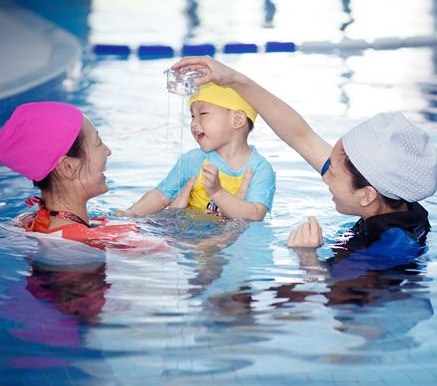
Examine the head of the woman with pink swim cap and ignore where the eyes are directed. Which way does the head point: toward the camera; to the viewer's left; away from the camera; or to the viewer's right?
to the viewer's right

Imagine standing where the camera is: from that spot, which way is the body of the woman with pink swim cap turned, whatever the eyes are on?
to the viewer's right

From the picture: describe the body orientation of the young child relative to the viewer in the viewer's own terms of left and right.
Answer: facing the viewer and to the left of the viewer

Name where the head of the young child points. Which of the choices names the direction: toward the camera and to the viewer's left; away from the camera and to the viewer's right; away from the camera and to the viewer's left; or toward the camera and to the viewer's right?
toward the camera and to the viewer's left

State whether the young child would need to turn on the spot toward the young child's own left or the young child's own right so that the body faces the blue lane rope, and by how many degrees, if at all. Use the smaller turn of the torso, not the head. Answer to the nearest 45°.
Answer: approximately 135° to the young child's own right

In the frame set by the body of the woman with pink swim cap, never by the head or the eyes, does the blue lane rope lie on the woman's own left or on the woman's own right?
on the woman's own left
